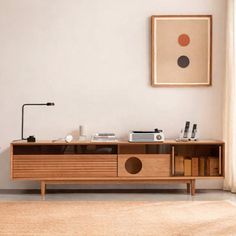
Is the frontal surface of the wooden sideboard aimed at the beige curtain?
no

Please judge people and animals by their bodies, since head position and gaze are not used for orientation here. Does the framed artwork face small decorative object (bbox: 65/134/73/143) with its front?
no

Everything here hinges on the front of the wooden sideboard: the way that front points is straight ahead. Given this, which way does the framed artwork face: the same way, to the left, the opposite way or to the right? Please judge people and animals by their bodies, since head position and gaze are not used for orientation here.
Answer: the same way

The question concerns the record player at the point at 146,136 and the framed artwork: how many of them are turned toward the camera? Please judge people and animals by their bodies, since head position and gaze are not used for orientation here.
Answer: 2

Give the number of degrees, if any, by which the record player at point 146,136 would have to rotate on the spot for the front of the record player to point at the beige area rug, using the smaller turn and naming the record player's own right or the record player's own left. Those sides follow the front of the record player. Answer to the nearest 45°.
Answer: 0° — it already faces it

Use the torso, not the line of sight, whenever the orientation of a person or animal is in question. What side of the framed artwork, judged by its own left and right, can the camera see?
front

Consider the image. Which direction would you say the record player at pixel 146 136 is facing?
toward the camera

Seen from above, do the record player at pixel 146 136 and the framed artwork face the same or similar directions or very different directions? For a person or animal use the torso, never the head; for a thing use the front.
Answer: same or similar directions
